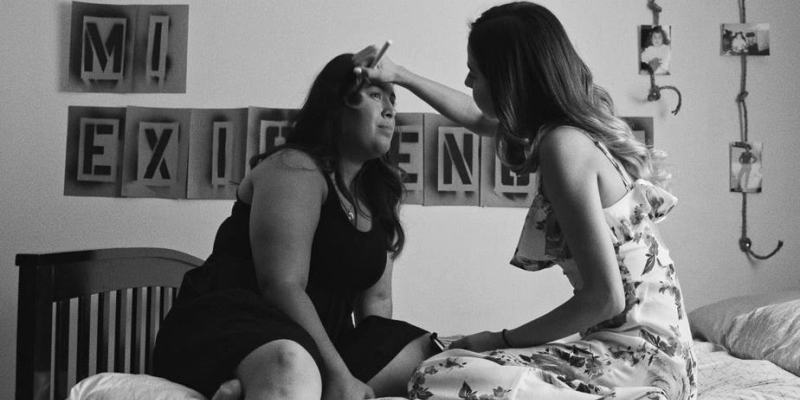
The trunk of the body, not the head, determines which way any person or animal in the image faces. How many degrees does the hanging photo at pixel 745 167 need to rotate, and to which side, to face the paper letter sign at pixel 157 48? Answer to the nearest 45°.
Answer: approximately 45° to its right

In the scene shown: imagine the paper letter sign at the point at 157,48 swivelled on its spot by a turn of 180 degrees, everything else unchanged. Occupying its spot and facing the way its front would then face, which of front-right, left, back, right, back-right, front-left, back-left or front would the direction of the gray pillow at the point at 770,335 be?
back-right

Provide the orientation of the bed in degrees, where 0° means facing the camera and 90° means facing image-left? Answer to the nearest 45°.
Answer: approximately 315°

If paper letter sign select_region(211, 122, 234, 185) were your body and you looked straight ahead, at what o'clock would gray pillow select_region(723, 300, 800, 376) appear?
The gray pillow is roughly at 10 o'clock from the paper letter sign.

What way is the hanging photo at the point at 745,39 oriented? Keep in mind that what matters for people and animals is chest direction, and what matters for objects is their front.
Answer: toward the camera

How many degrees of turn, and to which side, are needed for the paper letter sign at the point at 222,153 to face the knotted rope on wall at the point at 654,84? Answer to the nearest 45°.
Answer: approximately 90° to its left

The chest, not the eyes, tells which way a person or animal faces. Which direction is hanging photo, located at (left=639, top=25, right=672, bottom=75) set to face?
toward the camera

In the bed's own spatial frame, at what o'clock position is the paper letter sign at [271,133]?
The paper letter sign is roughly at 8 o'clock from the bed.

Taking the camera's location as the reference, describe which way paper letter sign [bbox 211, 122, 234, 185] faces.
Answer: facing the viewer
